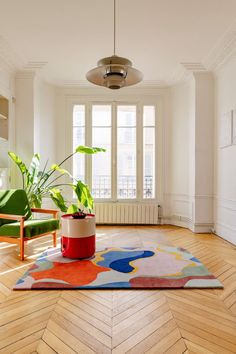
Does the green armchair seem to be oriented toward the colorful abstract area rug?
yes

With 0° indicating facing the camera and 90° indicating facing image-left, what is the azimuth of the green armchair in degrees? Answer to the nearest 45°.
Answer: approximately 315°

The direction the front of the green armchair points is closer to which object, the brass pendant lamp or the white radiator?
the brass pendant lamp

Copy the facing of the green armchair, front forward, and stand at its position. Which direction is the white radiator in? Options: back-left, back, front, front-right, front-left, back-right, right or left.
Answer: left

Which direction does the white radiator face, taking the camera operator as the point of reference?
facing the viewer

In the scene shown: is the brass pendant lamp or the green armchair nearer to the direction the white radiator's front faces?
the brass pendant lamp

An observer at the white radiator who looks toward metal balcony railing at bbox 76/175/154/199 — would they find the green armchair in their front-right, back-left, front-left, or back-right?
back-left

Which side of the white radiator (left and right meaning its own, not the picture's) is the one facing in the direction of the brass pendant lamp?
front

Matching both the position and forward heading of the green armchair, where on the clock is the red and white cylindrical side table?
The red and white cylindrical side table is roughly at 12 o'clock from the green armchair.

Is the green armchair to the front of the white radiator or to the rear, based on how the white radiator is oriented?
to the front

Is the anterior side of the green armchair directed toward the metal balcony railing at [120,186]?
no

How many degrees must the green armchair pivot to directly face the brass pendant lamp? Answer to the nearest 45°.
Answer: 0° — it already faces it

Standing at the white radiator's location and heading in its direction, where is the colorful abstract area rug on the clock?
The colorful abstract area rug is roughly at 12 o'clock from the white radiator.

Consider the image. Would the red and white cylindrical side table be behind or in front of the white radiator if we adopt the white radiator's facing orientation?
in front

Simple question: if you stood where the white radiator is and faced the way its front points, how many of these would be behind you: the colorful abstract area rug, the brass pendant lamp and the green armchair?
0

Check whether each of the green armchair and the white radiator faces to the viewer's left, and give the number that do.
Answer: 0
